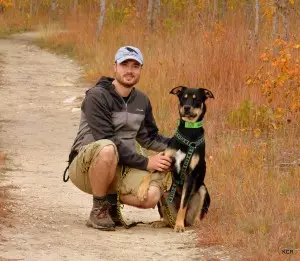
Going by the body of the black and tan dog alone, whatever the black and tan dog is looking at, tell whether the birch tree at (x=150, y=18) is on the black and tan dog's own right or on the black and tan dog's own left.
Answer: on the black and tan dog's own right

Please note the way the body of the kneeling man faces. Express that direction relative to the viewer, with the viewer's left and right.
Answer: facing the viewer and to the right of the viewer

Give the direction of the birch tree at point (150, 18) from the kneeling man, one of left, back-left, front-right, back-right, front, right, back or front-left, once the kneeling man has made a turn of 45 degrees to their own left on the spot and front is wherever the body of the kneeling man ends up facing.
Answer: left

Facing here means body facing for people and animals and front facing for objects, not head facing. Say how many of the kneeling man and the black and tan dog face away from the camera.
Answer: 0

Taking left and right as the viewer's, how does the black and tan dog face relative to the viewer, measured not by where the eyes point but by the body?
facing the viewer and to the left of the viewer

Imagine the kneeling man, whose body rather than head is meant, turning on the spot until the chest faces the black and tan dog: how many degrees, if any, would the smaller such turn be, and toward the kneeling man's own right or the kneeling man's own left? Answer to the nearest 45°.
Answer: approximately 45° to the kneeling man's own left

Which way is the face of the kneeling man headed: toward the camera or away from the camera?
toward the camera
